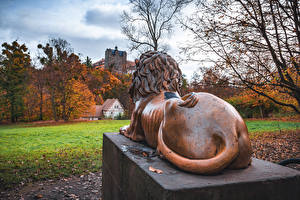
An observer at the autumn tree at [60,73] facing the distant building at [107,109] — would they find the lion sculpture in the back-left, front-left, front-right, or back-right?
back-right

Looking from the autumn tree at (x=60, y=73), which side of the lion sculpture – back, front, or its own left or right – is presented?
front

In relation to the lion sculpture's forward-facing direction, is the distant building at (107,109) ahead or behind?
ahead

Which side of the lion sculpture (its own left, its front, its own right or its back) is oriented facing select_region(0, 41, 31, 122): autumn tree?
front

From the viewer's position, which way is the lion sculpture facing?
facing away from the viewer and to the left of the viewer
